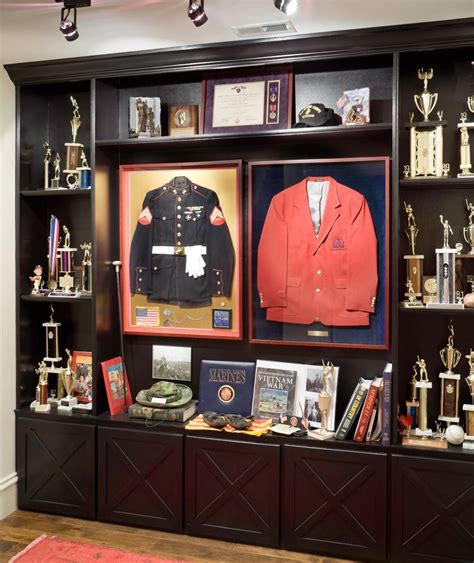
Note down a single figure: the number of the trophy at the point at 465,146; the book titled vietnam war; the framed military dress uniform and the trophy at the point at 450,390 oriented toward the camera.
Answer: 4

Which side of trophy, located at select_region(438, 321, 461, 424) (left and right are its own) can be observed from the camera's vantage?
front

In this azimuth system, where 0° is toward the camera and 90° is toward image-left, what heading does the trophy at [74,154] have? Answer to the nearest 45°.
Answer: approximately 0°

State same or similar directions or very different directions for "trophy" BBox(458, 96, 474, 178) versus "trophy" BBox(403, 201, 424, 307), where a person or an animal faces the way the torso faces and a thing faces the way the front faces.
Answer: same or similar directions

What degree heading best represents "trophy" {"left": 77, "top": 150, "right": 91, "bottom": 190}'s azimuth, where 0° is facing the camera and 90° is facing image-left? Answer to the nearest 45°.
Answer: approximately 0°

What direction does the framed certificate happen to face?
toward the camera

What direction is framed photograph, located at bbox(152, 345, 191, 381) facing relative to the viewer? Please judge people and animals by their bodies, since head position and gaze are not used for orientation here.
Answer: toward the camera

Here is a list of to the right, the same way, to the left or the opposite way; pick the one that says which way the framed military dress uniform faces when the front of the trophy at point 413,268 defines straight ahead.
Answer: the same way

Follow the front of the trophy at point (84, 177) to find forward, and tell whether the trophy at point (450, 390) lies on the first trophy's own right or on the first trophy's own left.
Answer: on the first trophy's own left

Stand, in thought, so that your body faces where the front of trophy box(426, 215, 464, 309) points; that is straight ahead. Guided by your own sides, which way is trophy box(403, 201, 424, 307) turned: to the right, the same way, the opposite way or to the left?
the same way

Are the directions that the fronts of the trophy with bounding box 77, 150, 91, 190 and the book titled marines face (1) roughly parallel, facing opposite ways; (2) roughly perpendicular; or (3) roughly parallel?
roughly parallel
